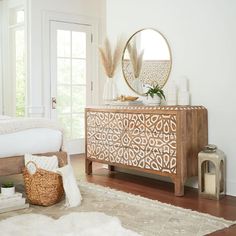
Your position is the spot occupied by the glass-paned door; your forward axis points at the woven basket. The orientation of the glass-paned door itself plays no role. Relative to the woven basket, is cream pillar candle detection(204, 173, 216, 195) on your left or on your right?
left

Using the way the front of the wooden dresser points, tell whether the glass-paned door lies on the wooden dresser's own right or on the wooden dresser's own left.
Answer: on the wooden dresser's own right

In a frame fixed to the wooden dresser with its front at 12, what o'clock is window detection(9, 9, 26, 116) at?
The window is roughly at 3 o'clock from the wooden dresser.

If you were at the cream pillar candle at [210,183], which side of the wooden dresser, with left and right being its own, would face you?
left

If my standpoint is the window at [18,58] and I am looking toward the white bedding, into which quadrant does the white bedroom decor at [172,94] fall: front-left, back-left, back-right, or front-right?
front-left

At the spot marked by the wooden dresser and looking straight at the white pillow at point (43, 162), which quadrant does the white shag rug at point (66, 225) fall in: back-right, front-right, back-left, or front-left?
front-left

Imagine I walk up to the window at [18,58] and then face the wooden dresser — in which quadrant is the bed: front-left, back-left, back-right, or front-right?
front-right

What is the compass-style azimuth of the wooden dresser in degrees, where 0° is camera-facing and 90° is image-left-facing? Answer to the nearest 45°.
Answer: approximately 45°

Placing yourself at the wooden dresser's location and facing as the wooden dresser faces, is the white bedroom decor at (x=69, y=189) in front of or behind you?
in front
